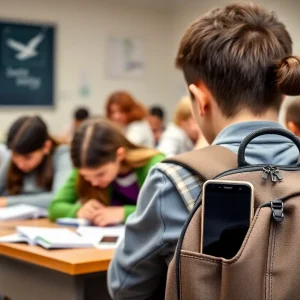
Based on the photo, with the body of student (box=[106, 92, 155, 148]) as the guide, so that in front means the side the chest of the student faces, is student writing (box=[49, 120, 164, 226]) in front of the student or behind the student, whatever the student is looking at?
in front

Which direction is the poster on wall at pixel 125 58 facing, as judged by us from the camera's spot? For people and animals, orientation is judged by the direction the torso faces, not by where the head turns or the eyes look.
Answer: facing the viewer

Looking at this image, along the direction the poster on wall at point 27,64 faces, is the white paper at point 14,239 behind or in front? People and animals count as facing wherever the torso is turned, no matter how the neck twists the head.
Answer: in front

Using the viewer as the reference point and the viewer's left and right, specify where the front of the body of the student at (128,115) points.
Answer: facing the viewer and to the left of the viewer

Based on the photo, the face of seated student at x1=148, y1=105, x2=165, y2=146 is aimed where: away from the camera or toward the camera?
toward the camera

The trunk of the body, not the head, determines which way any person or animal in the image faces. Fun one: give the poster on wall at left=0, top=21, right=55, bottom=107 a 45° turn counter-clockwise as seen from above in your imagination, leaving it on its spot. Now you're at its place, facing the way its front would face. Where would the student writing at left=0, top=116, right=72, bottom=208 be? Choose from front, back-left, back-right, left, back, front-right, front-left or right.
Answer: front-right

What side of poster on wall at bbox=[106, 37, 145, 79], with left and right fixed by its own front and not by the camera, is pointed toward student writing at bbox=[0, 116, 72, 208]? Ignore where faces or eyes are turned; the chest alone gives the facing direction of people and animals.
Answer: front

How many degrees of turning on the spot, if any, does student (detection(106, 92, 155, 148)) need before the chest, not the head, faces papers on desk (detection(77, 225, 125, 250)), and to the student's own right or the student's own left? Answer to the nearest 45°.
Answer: approximately 45° to the student's own left

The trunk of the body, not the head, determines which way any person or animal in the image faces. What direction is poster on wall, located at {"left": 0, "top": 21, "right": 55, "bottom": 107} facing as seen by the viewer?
toward the camera

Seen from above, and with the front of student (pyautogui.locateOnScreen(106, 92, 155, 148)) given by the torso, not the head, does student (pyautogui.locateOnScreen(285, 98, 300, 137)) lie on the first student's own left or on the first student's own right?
on the first student's own left
